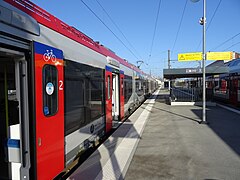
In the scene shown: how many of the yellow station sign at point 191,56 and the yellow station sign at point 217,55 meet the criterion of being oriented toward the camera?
2

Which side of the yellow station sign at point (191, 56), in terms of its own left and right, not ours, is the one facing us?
front

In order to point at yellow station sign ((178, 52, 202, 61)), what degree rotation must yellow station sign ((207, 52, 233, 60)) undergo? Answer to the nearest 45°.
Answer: approximately 90° to its right

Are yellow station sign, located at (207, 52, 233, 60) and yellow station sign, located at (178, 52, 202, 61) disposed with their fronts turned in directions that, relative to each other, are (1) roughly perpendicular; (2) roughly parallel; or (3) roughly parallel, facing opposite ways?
roughly parallel

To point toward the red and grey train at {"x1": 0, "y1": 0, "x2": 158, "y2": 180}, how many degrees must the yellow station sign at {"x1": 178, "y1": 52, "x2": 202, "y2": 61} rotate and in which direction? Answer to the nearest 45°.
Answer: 0° — it already faces it

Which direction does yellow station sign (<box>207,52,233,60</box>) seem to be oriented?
toward the camera

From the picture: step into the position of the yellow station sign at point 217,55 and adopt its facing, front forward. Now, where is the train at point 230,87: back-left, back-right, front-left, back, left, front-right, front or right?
back

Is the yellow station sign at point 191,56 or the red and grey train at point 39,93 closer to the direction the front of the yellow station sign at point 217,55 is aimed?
the red and grey train

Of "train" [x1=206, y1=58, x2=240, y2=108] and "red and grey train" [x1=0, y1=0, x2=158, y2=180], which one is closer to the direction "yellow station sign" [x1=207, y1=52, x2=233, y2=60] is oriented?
the red and grey train

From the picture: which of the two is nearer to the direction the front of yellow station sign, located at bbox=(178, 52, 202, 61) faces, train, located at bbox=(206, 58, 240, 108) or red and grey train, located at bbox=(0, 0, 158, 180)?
the red and grey train

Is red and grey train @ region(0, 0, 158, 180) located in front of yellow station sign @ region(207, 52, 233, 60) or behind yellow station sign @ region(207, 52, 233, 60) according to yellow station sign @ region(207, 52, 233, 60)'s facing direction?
in front

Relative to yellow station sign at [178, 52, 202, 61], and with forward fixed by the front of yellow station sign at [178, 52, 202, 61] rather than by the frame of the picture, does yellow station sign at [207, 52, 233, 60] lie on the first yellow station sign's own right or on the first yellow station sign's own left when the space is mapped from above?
on the first yellow station sign's own left
